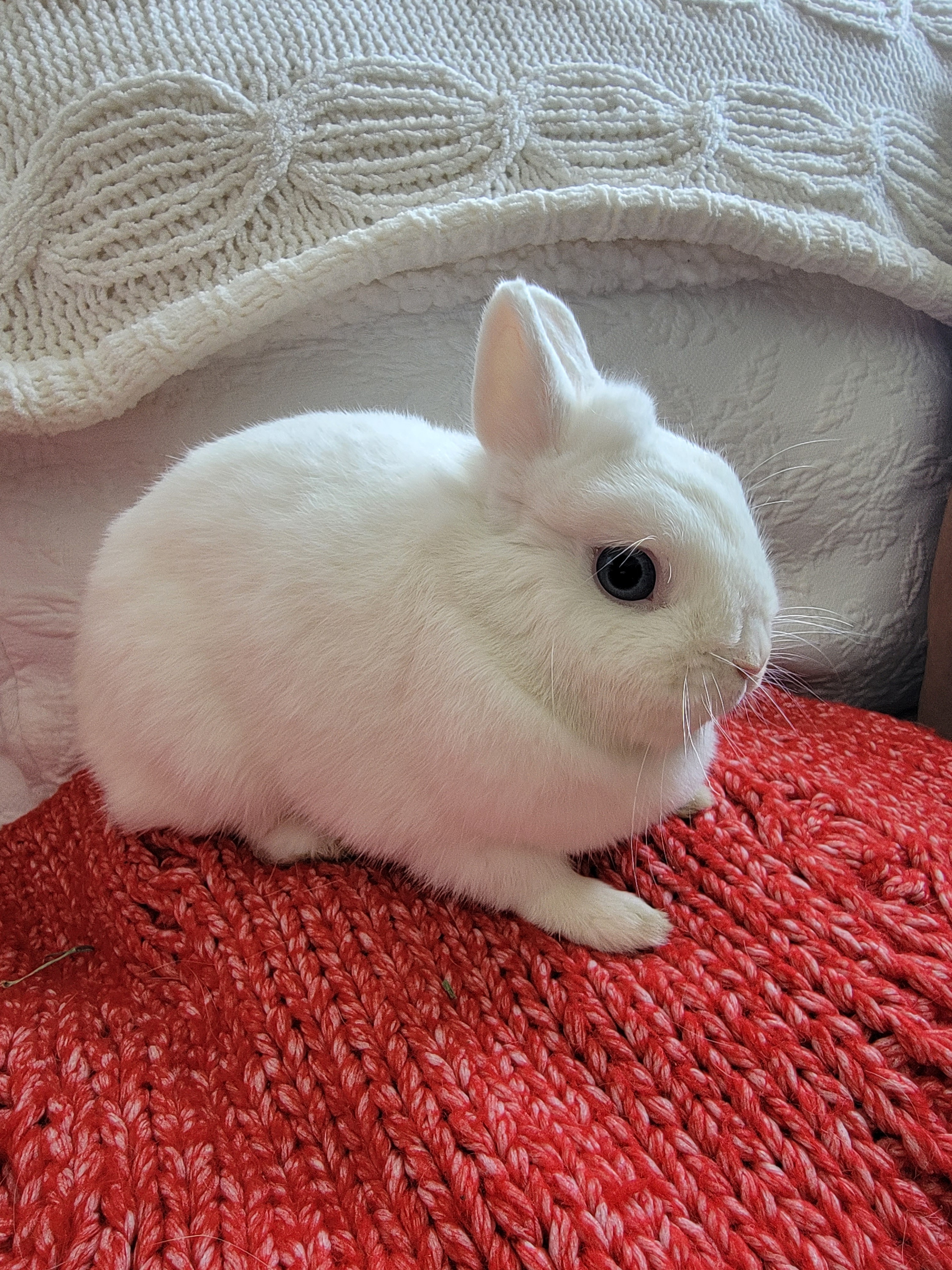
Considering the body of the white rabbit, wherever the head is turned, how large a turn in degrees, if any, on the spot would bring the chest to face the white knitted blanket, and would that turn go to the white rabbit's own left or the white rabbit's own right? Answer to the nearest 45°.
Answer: approximately 135° to the white rabbit's own left

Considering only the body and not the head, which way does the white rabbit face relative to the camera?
to the viewer's right
